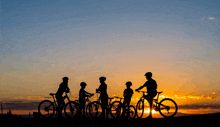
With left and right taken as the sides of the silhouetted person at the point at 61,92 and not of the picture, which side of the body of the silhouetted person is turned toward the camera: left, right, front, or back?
right

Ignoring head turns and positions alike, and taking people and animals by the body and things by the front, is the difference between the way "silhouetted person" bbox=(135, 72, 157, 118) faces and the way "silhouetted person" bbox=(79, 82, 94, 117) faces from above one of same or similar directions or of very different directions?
very different directions

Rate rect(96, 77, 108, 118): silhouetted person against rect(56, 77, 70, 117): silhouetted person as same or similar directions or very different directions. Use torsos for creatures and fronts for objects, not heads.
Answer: very different directions

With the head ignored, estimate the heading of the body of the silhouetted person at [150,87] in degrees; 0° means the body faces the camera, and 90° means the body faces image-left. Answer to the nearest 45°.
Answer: approximately 90°

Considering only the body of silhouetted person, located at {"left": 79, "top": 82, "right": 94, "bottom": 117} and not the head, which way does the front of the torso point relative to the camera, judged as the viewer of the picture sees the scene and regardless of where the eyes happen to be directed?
to the viewer's right
